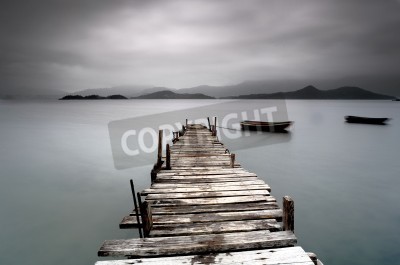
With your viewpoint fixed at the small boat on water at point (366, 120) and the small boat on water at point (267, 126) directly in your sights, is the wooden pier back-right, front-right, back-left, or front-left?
front-left

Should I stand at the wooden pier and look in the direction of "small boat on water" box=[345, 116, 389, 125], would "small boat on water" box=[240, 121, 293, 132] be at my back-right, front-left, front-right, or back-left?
front-left

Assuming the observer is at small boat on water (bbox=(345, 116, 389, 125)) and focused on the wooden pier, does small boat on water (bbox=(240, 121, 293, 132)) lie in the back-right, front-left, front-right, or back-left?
front-right

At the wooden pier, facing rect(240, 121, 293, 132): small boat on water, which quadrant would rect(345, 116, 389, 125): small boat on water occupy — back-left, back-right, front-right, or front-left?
front-right
